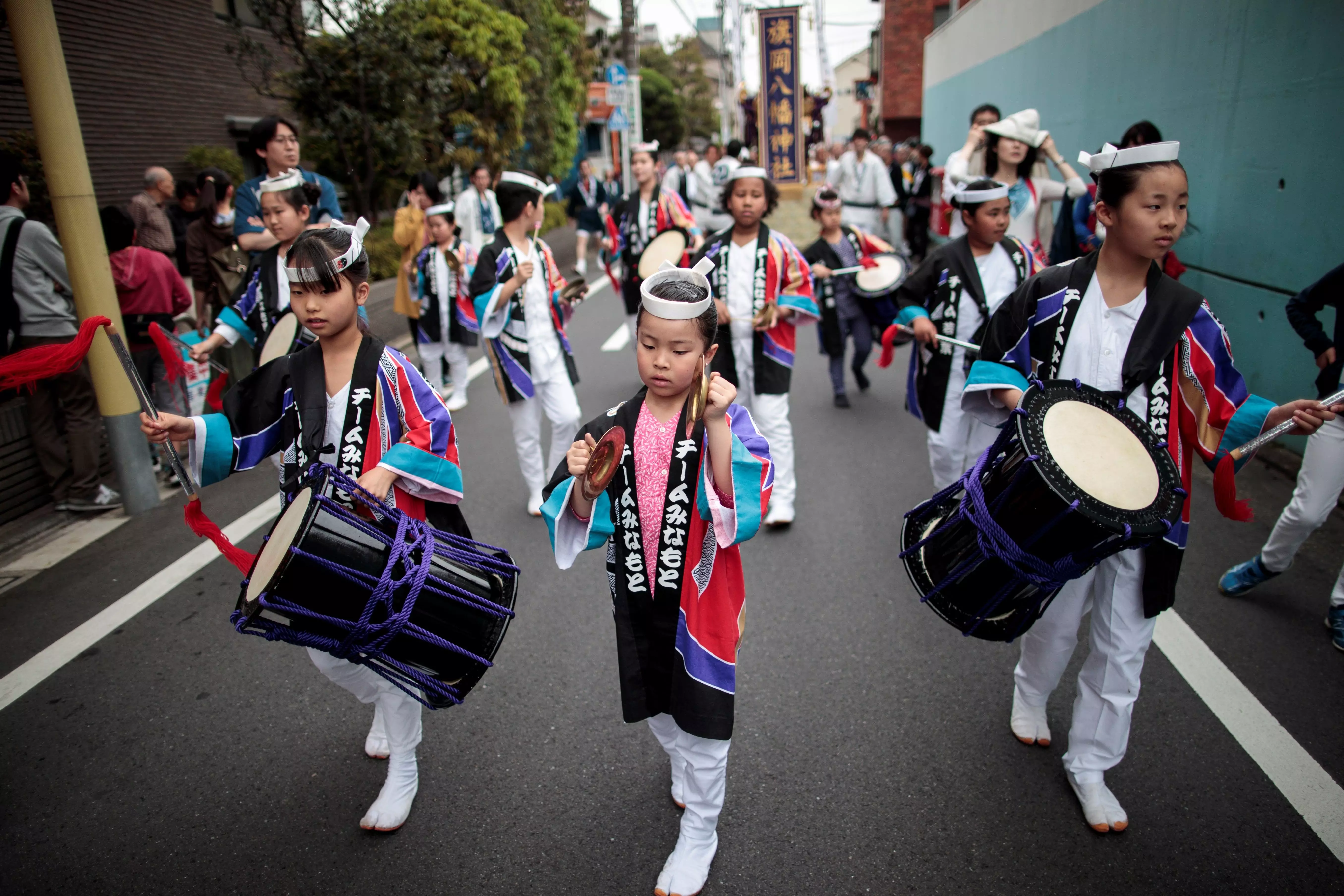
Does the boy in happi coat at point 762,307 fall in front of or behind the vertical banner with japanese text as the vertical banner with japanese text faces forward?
in front

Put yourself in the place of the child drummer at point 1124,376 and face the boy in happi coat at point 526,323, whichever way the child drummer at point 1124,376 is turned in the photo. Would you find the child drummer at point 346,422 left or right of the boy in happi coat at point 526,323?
left

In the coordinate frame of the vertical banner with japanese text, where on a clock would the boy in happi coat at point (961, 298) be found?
The boy in happi coat is roughly at 12 o'clock from the vertical banner with japanese text.

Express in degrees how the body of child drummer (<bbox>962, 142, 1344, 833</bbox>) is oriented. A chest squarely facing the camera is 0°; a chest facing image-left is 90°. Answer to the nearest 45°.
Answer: approximately 0°

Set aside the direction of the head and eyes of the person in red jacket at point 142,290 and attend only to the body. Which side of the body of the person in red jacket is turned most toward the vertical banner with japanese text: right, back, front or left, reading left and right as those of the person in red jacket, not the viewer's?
front

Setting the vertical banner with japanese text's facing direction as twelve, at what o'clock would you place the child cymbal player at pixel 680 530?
The child cymbal player is roughly at 12 o'clock from the vertical banner with japanese text.

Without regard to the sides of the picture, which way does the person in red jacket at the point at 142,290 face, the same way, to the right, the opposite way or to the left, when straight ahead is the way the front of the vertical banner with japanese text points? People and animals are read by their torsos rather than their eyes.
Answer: the opposite way

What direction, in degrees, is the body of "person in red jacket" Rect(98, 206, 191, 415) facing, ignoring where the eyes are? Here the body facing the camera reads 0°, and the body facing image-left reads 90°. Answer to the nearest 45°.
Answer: approximately 225°

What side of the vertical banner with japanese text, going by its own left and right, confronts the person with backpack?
front

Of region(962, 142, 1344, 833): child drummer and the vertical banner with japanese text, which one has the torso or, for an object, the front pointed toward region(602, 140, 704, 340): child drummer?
the vertical banner with japanese text

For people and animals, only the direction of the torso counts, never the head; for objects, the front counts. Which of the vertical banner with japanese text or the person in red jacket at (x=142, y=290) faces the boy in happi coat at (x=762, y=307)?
the vertical banner with japanese text

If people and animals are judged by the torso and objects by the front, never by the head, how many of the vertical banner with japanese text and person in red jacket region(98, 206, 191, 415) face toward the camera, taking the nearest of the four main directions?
1

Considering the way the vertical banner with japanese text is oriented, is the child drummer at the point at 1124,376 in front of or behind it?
in front

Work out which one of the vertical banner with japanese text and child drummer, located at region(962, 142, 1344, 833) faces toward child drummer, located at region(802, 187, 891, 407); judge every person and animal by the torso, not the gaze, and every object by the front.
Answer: the vertical banner with japanese text
